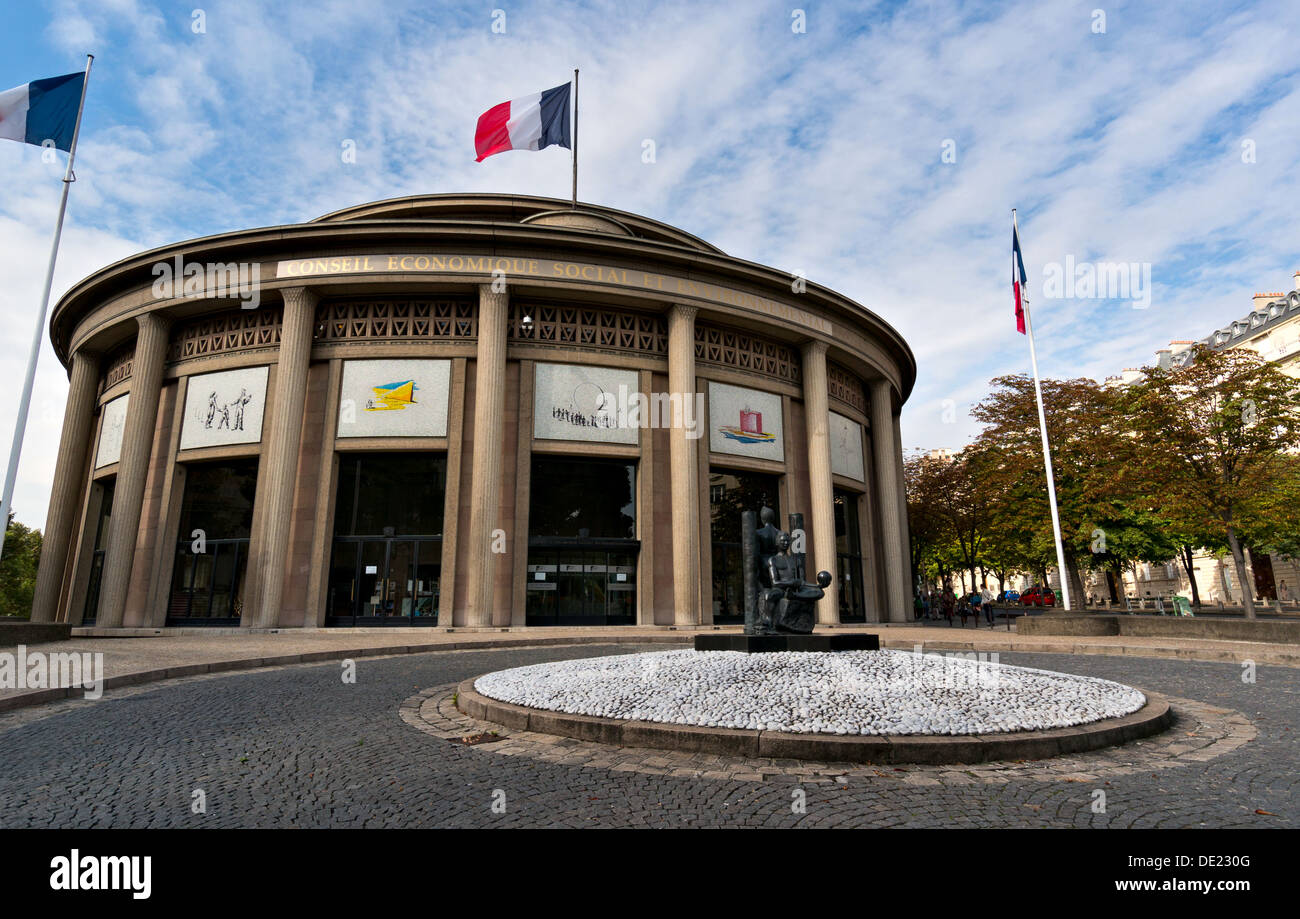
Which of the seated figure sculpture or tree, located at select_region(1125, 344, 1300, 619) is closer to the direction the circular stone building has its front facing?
the seated figure sculpture

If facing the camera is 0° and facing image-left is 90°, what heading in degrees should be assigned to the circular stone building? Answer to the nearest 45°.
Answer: approximately 0°

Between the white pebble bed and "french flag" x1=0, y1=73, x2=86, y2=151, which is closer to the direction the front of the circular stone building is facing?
the white pebble bed

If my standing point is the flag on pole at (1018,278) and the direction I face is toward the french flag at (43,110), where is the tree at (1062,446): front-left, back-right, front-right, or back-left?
back-right

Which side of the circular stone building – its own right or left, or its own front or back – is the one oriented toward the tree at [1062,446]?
left

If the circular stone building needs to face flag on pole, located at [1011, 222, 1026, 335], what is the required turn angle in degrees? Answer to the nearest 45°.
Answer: approximately 90° to its left

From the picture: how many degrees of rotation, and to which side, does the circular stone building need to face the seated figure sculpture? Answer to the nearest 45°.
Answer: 0° — it already faces it
